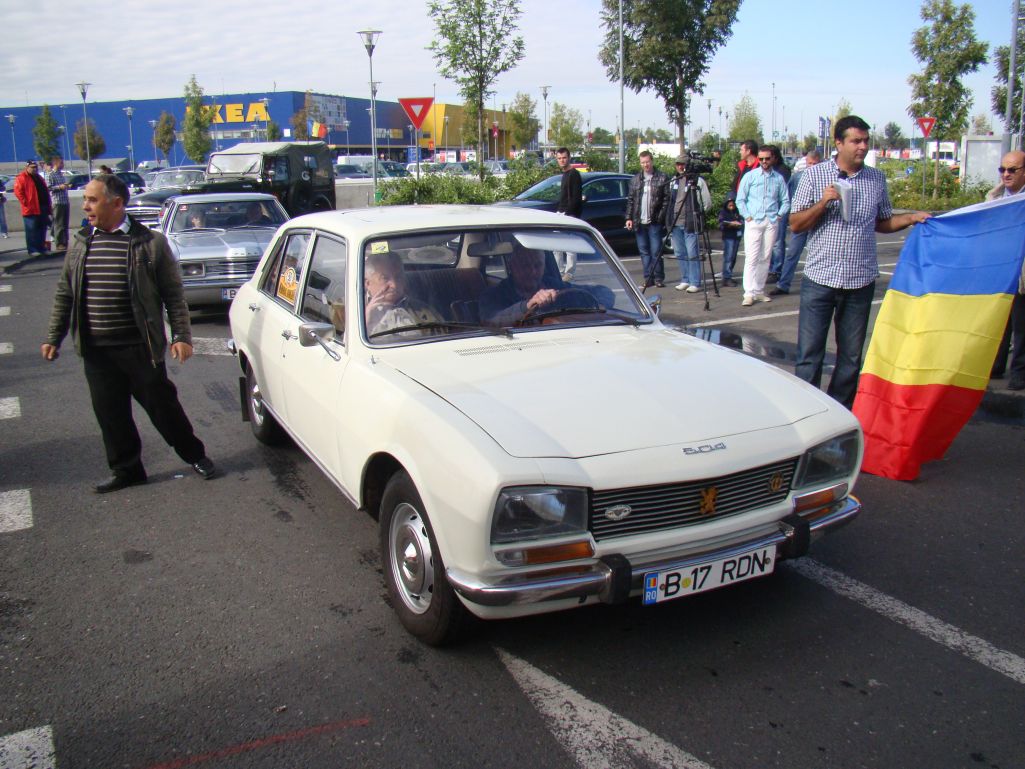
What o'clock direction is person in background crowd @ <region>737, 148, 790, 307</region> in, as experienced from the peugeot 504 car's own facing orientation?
The person in background crowd is roughly at 8 o'clock from the peugeot 504 car.

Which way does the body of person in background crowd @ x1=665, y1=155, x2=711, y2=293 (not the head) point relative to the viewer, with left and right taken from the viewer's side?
facing the viewer and to the left of the viewer

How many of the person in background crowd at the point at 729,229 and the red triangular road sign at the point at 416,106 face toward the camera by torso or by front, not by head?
2

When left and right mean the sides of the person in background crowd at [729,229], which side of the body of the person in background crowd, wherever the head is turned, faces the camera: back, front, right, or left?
front

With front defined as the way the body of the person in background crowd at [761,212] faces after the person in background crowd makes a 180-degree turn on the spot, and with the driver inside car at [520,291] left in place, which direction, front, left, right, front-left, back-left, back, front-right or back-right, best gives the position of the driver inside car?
back

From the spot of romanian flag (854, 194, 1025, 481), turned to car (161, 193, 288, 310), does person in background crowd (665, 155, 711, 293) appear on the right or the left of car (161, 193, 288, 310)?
right

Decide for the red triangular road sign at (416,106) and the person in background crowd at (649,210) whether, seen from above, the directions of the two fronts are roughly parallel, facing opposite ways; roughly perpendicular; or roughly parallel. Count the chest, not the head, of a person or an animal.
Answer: roughly parallel

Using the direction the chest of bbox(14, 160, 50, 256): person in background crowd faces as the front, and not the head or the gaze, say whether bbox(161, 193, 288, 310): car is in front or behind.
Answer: in front

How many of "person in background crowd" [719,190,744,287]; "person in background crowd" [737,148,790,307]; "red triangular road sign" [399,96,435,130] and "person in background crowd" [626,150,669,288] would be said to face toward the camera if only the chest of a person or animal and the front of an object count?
4

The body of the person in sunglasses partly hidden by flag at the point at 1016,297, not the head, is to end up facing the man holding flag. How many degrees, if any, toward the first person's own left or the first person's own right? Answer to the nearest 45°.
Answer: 0° — they already face them

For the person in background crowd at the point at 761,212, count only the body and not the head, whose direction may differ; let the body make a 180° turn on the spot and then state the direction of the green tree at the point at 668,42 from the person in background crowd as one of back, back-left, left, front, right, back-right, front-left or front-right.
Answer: front

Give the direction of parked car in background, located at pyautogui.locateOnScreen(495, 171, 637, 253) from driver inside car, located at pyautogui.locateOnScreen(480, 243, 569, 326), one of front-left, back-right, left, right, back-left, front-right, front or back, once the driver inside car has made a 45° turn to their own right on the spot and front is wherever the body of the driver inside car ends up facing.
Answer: back

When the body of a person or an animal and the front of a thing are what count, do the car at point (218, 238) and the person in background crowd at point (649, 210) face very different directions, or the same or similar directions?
same or similar directions

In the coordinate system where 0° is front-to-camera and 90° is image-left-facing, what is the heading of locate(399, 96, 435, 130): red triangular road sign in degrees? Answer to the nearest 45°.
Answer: approximately 0°

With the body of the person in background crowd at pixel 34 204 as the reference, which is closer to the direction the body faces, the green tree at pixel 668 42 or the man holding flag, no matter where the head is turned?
the man holding flag

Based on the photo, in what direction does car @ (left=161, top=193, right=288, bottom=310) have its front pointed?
toward the camera
